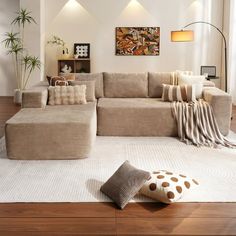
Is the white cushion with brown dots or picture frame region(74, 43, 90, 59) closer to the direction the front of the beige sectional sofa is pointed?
the white cushion with brown dots

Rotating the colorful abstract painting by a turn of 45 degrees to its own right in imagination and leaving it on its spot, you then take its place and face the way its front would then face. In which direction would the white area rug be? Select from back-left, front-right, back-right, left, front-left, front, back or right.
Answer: front-left

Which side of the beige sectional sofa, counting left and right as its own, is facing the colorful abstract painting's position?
back

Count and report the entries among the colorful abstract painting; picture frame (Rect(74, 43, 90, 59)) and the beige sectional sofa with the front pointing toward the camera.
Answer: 3

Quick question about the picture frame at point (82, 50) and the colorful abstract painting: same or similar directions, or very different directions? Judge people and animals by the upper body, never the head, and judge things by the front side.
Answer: same or similar directions

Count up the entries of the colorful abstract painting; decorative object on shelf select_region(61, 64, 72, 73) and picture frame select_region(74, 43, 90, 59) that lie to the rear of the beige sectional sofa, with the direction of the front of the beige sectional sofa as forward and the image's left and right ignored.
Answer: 3

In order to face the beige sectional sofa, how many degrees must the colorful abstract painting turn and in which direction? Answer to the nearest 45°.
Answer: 0° — it already faces it

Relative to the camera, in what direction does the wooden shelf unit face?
facing the viewer

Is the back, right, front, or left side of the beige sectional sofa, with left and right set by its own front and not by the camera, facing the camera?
front

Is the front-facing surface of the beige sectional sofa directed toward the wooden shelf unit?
no

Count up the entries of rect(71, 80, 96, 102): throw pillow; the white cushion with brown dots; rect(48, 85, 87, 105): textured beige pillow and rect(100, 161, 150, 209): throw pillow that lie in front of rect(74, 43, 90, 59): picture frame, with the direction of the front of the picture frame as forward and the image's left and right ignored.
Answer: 4

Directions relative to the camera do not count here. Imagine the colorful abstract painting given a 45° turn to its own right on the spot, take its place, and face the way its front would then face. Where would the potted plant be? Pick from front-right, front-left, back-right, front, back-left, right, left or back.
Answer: front-right

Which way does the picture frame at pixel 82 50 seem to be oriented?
toward the camera

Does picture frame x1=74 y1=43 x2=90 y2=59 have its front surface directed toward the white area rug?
yes

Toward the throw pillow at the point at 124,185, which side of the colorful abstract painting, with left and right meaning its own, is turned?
front

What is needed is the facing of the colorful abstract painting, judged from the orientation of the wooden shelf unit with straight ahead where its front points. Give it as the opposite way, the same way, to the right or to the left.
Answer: the same way

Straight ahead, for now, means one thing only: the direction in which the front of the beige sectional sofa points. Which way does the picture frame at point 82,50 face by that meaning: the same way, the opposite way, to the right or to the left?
the same way
